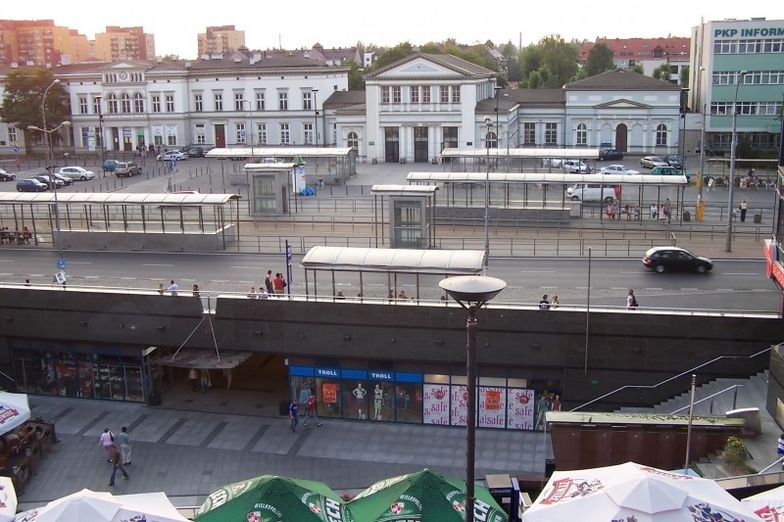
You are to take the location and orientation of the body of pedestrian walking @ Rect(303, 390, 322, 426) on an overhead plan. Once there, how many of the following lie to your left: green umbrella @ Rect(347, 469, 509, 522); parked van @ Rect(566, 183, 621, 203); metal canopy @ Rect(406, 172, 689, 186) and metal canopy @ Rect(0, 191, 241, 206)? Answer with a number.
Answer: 1

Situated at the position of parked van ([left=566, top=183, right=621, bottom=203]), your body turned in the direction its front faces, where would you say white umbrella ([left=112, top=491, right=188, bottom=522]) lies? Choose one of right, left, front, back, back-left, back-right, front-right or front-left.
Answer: left

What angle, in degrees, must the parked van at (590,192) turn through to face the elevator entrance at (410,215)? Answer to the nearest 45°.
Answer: approximately 45° to its left

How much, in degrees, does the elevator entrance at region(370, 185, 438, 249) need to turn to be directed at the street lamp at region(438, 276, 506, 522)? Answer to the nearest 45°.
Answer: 0° — it already faces it

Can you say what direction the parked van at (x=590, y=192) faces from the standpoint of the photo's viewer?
facing to the left of the viewer

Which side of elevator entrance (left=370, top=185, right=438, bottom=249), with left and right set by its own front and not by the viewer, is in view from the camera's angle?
front

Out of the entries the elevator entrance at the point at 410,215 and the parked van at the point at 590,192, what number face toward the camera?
1

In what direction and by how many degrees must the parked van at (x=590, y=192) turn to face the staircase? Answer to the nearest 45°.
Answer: approximately 90° to its left

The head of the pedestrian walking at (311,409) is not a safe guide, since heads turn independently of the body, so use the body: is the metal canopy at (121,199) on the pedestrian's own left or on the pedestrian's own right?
on the pedestrian's own right

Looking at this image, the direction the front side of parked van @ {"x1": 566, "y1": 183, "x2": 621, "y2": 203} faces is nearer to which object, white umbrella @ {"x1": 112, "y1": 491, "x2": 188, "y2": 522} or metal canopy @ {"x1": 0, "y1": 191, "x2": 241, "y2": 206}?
the metal canopy

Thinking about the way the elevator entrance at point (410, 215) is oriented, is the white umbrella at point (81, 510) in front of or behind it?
in front

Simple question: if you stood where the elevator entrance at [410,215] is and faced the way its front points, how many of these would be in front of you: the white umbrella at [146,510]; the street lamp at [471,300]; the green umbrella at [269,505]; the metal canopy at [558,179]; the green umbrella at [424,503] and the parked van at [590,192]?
4
